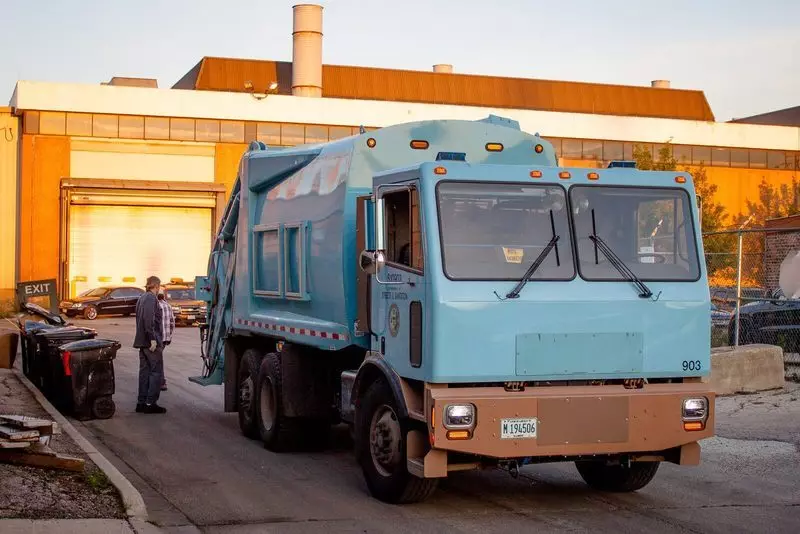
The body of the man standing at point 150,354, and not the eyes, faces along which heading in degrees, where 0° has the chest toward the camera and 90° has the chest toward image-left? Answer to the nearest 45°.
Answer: approximately 270°

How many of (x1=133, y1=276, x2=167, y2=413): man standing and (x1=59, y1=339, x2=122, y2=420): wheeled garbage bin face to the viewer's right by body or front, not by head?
1

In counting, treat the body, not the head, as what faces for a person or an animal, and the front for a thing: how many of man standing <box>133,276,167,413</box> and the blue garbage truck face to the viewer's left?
0

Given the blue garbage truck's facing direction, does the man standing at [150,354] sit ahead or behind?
behind

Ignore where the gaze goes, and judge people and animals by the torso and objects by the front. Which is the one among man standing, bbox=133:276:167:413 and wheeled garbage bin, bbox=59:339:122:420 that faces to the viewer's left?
the wheeled garbage bin

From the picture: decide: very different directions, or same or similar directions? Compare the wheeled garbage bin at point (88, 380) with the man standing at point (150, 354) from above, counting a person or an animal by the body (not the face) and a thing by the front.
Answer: very different directions

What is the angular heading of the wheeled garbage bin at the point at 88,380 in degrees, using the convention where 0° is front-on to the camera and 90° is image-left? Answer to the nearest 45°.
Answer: approximately 90°

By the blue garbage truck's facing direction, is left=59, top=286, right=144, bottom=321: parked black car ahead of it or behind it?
behind

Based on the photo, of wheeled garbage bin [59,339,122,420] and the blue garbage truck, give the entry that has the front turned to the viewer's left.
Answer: the wheeled garbage bin

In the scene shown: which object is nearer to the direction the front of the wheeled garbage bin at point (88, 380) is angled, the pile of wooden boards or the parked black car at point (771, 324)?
the pile of wooden boards

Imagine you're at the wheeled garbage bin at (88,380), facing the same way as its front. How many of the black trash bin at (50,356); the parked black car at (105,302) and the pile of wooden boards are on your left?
1
